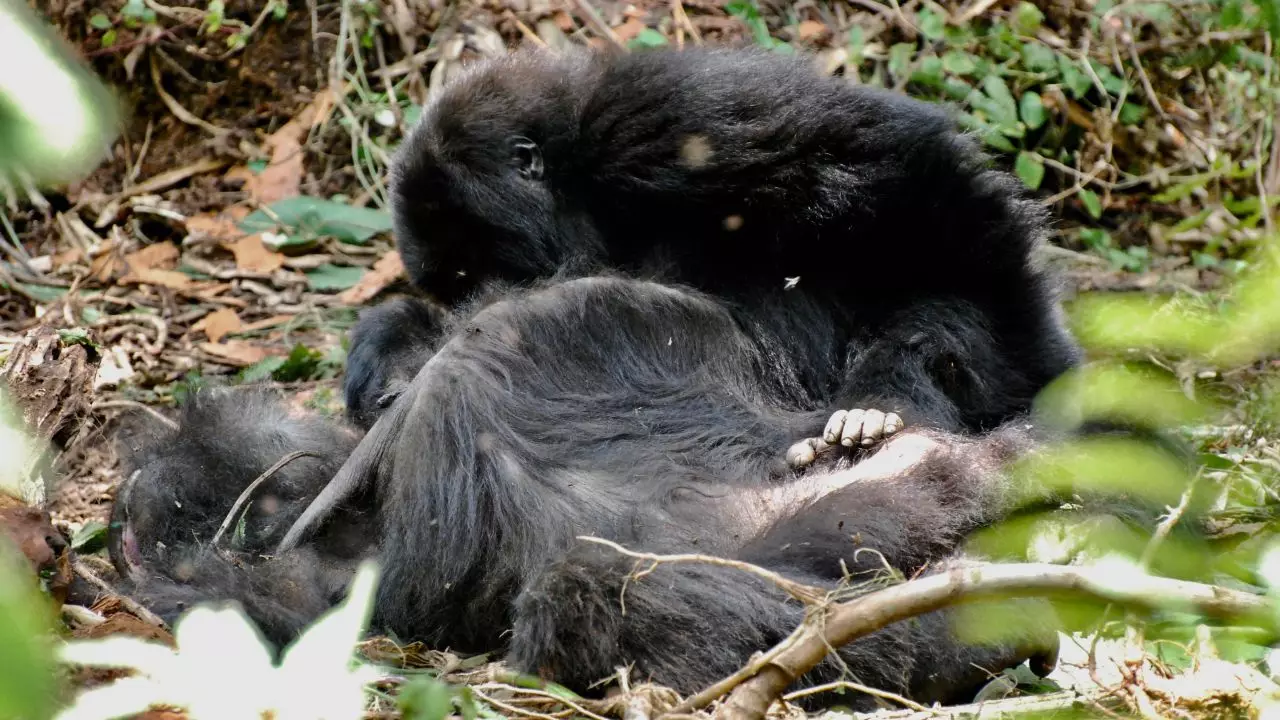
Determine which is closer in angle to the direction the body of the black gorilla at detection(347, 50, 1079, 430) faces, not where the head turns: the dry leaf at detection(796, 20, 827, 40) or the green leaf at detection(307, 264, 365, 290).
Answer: the green leaf

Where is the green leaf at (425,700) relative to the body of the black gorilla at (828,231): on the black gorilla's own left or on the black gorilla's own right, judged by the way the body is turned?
on the black gorilla's own left

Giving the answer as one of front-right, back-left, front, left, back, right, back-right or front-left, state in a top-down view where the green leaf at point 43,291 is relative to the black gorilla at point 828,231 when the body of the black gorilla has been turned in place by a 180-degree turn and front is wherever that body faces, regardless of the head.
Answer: back-left

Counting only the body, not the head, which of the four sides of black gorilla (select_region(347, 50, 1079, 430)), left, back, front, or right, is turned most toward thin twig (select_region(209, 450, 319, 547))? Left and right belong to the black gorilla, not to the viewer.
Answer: front

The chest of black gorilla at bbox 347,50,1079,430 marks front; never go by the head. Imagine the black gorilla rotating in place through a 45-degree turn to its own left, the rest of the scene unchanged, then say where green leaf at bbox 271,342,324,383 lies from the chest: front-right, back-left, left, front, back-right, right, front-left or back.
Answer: right

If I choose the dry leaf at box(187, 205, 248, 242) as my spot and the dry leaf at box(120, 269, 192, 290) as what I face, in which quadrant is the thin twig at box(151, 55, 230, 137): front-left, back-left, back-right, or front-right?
back-right

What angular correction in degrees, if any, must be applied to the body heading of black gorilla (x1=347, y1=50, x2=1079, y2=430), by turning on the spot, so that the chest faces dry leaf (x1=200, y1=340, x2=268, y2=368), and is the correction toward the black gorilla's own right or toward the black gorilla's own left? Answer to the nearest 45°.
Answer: approximately 45° to the black gorilla's own right

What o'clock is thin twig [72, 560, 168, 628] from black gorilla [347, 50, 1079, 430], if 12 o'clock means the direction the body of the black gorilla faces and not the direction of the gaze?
The thin twig is roughly at 11 o'clock from the black gorilla.

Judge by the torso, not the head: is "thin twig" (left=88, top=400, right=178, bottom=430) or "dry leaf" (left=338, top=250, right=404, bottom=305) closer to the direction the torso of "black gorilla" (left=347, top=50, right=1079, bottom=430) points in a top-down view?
the thin twig

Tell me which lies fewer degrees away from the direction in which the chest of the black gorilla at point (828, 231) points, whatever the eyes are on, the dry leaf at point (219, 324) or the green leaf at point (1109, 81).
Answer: the dry leaf

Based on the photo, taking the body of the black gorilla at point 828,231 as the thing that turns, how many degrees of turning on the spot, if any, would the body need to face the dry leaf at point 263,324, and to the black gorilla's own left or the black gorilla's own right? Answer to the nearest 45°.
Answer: approximately 45° to the black gorilla's own right

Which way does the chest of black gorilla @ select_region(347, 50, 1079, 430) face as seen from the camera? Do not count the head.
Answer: to the viewer's left

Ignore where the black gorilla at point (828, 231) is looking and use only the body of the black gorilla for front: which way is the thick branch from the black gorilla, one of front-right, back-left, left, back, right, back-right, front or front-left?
left
